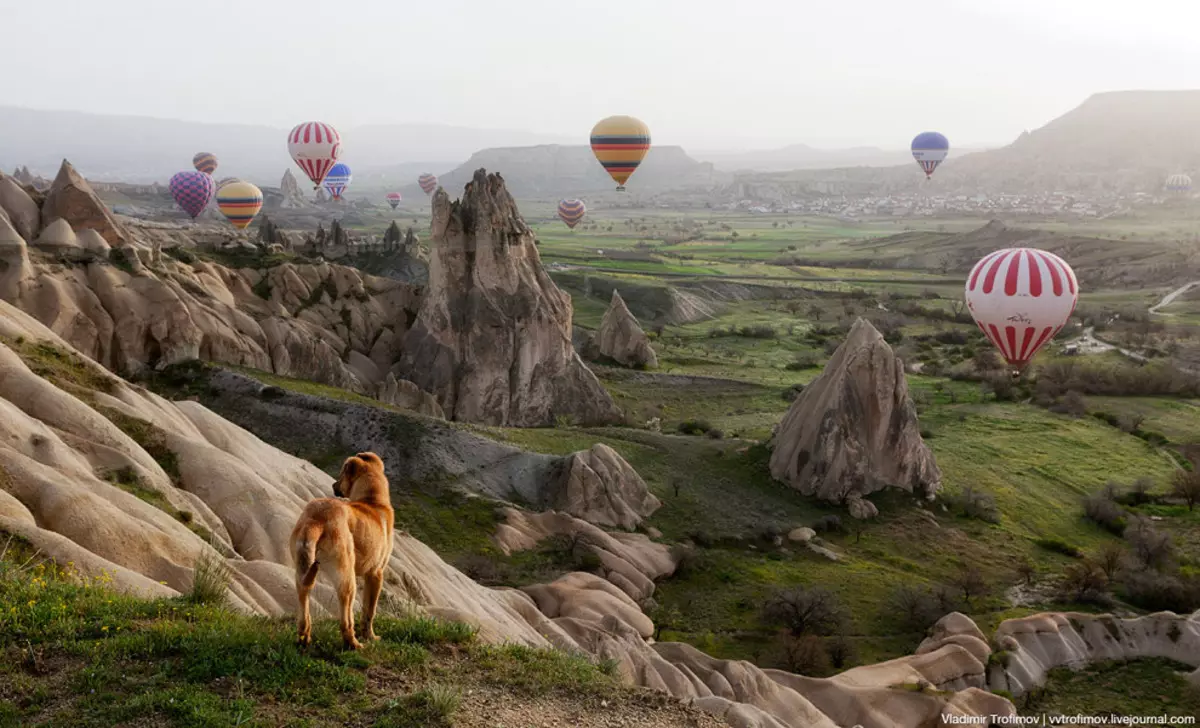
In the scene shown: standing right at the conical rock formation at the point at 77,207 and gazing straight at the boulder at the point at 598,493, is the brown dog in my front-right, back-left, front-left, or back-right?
front-right

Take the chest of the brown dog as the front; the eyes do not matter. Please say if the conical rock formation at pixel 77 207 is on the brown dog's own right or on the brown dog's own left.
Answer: on the brown dog's own left

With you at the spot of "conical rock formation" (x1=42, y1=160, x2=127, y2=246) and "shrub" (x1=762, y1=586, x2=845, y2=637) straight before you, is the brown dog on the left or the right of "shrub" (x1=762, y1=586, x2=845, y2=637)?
right

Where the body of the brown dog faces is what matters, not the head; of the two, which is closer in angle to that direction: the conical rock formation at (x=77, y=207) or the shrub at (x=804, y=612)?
the shrub

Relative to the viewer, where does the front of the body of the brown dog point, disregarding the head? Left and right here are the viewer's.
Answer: facing away from the viewer and to the right of the viewer

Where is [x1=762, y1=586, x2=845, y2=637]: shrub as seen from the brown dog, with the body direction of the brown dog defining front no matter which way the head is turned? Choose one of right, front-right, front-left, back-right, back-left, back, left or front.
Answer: front

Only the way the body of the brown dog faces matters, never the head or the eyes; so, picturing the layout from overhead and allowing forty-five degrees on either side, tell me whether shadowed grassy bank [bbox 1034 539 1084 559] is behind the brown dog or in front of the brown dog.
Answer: in front

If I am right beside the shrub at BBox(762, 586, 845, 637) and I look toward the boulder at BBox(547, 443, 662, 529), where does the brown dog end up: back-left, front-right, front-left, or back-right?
back-left

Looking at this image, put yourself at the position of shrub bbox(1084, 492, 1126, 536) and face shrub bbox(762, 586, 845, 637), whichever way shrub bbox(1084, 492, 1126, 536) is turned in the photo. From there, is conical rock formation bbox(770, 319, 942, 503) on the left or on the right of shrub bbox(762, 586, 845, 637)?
right

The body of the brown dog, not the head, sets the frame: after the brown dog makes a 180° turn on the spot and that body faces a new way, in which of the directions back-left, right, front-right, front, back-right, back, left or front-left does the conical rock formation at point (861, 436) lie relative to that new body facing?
back

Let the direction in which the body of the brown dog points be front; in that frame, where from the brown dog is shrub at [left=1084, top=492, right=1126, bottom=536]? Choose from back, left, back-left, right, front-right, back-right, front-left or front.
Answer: front

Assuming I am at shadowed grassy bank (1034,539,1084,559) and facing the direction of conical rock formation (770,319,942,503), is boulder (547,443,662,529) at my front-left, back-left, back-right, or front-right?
front-left
